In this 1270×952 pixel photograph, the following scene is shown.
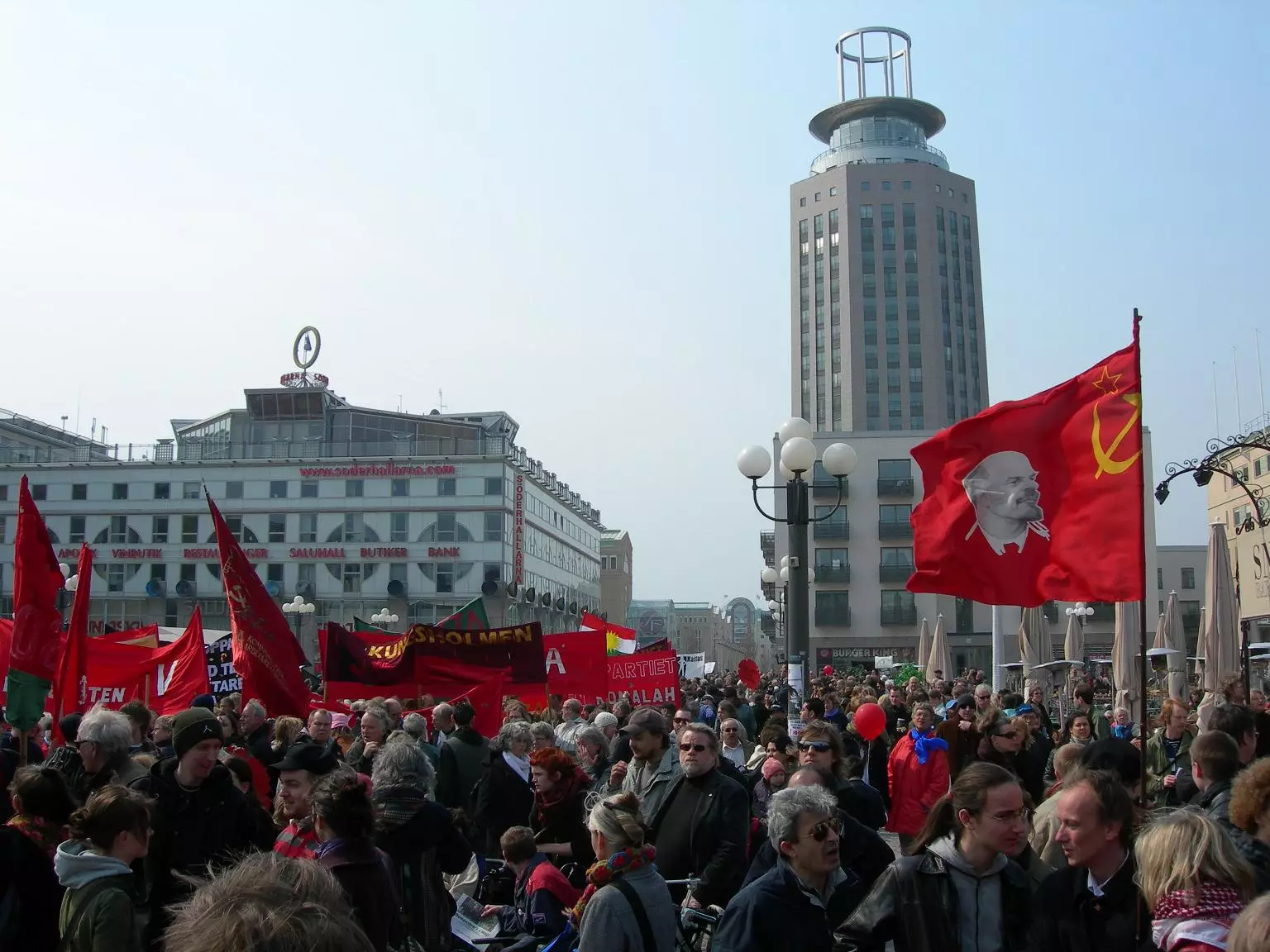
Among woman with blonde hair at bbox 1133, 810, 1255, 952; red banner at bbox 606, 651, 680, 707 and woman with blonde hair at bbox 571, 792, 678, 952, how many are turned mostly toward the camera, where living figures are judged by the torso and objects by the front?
1

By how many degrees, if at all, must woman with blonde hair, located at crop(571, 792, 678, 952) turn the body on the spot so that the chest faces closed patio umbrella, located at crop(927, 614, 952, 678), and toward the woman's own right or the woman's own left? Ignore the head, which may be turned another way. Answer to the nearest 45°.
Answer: approximately 45° to the woman's own right

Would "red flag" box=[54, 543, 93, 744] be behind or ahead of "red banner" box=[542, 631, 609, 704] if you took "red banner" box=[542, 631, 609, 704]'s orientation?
ahead

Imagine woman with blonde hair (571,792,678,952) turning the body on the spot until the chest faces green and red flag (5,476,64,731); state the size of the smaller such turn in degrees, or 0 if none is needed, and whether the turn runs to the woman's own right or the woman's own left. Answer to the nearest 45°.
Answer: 0° — they already face it

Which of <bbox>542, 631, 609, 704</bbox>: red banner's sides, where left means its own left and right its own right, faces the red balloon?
front

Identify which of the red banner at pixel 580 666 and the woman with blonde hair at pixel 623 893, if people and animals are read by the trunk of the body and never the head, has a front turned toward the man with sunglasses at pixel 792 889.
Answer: the red banner

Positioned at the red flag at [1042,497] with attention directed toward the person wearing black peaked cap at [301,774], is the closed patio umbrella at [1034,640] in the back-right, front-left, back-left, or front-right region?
back-right

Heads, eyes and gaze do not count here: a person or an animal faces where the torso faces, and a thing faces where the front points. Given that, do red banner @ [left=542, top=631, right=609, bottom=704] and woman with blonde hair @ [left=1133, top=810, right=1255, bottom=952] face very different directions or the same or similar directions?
very different directions

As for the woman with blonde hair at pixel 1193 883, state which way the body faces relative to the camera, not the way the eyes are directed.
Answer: away from the camera

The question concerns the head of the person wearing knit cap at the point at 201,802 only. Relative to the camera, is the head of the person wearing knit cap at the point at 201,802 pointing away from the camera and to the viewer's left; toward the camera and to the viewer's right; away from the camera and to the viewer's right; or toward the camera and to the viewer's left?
toward the camera and to the viewer's right

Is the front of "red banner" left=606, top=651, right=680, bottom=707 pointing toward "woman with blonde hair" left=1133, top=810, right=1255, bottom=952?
yes

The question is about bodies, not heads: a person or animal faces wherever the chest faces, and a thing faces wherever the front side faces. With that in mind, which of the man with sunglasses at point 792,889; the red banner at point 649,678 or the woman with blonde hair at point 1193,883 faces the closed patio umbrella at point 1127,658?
the woman with blonde hair

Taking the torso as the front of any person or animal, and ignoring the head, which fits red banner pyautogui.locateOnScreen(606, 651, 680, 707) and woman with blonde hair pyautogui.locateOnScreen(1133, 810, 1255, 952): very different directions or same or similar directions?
very different directions

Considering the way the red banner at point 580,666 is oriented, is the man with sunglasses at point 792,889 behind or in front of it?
in front

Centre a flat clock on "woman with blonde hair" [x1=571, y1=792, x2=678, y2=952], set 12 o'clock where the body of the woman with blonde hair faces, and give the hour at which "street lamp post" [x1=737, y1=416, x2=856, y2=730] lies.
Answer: The street lamp post is roughly at 2 o'clock from the woman with blonde hair.

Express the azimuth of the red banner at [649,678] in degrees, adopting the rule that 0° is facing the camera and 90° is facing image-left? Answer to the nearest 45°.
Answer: approximately 0°

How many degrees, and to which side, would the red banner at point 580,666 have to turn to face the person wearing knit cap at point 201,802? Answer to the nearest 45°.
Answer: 0° — it already faces them

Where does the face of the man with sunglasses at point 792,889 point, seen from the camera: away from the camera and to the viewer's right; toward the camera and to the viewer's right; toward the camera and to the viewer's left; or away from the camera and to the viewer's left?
toward the camera and to the viewer's right
